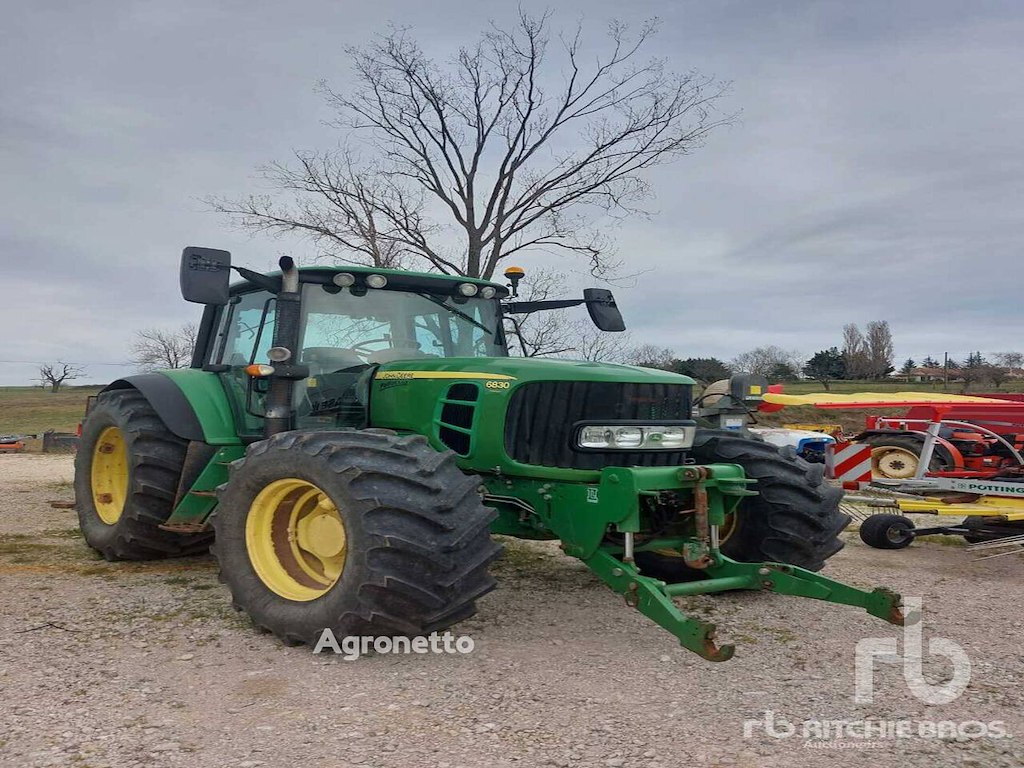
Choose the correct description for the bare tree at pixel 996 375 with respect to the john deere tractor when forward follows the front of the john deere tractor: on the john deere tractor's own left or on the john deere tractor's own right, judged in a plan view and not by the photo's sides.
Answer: on the john deere tractor's own left

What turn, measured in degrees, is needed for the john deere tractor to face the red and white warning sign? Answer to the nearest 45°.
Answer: approximately 90° to its left

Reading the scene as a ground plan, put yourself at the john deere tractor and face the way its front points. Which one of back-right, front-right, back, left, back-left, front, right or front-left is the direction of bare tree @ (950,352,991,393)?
left

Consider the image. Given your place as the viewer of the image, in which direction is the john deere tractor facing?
facing the viewer and to the right of the viewer
